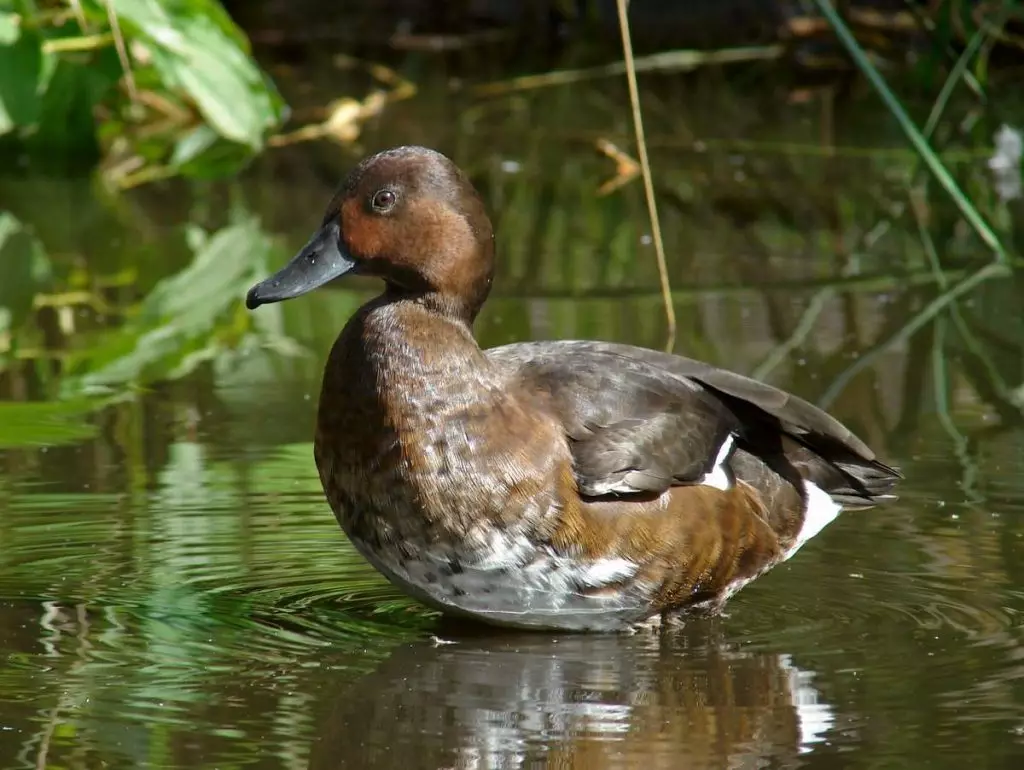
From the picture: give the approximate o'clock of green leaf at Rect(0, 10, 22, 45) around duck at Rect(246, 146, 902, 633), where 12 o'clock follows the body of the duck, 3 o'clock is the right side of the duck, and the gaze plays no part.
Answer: The green leaf is roughly at 2 o'clock from the duck.

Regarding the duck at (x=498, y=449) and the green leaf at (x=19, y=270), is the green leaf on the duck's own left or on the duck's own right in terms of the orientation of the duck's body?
on the duck's own right

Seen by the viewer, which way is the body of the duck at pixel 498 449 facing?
to the viewer's left

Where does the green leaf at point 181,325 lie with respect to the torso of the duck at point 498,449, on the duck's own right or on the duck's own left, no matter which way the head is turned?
on the duck's own right

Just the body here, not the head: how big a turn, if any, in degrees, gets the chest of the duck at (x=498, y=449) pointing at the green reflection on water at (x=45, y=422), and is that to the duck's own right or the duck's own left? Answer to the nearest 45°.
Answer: approximately 45° to the duck's own right

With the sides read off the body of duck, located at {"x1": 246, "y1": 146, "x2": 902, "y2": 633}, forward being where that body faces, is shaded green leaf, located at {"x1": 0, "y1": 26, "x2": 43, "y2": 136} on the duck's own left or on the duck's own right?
on the duck's own right

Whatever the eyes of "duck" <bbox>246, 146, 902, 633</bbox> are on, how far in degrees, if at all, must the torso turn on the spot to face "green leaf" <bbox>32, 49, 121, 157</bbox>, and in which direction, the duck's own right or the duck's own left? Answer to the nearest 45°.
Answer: approximately 45° to the duck's own right

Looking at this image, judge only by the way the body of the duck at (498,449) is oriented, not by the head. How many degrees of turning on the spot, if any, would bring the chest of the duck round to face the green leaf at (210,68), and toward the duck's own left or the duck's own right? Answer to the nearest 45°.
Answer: approximately 90° to the duck's own right
